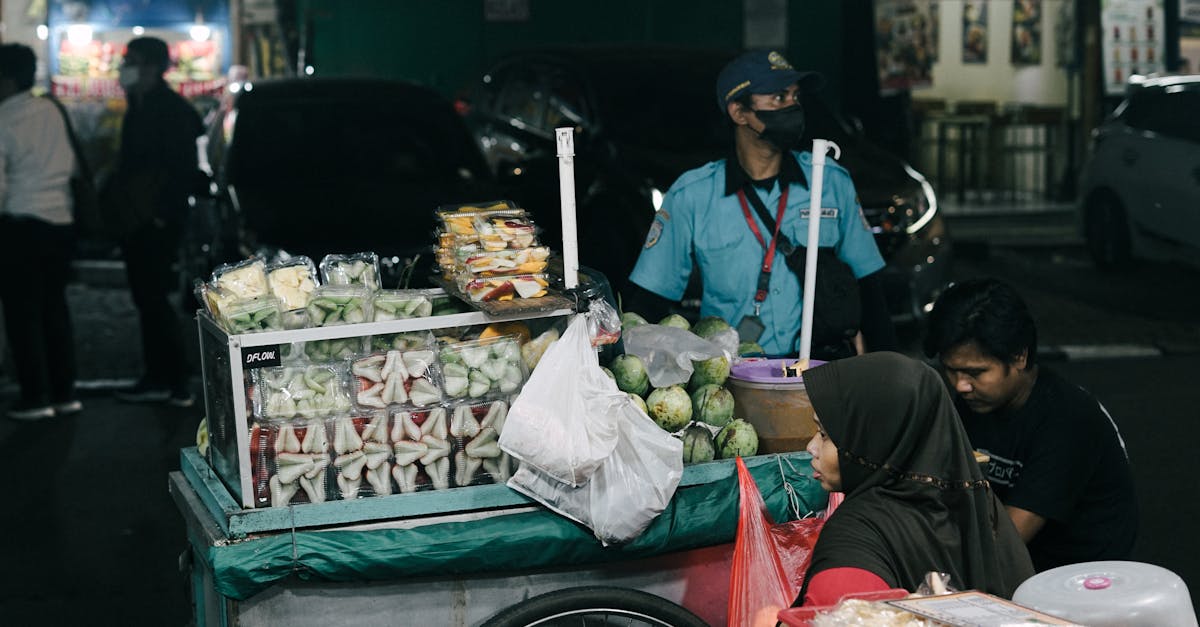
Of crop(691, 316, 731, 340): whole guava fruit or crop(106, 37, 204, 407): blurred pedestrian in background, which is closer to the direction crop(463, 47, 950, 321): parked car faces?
the whole guava fruit

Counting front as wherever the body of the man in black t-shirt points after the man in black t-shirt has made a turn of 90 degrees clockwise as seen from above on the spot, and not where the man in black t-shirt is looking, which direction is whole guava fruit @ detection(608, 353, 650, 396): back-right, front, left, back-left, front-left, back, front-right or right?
front-left

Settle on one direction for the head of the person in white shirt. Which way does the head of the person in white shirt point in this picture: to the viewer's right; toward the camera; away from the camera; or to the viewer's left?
away from the camera

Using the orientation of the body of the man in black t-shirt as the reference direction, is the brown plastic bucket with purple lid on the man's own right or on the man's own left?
on the man's own right

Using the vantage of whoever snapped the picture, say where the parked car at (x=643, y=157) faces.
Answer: facing the viewer and to the right of the viewer

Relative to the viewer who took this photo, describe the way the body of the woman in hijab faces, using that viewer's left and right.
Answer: facing to the left of the viewer

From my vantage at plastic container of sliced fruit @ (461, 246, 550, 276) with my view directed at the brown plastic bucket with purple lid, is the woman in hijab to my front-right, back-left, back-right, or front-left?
front-right

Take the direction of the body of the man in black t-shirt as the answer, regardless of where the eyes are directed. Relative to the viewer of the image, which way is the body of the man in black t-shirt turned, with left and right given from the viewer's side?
facing the viewer and to the left of the viewer

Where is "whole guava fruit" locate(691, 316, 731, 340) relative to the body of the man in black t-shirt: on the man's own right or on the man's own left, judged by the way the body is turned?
on the man's own right

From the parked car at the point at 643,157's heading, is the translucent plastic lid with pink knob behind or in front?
in front
